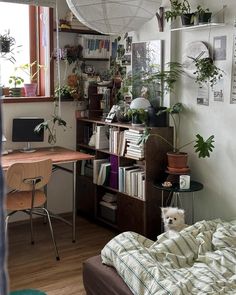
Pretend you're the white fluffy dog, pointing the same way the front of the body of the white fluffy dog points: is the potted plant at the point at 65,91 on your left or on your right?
on your right

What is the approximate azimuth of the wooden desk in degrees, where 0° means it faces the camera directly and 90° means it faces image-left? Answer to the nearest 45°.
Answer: approximately 0°

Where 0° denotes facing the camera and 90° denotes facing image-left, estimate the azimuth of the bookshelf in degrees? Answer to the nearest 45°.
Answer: approximately 45°

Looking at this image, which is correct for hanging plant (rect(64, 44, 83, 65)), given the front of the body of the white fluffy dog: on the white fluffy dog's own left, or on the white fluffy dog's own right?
on the white fluffy dog's own right

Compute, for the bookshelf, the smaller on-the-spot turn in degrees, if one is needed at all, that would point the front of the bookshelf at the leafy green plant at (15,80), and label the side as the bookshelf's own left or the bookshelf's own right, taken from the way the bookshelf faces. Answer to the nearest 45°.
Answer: approximately 90° to the bookshelf's own right

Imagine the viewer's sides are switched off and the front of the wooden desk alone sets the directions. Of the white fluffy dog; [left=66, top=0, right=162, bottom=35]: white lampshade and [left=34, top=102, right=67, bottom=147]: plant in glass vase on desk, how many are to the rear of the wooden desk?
1
